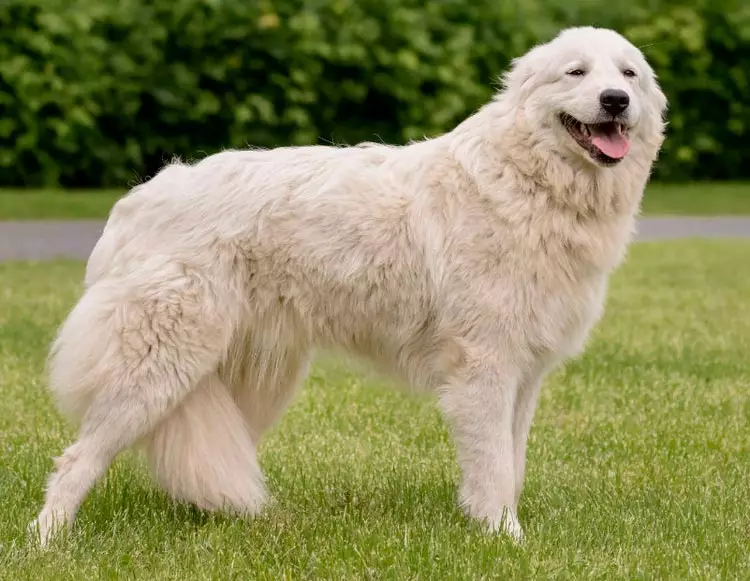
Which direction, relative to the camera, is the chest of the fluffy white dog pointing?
to the viewer's right
